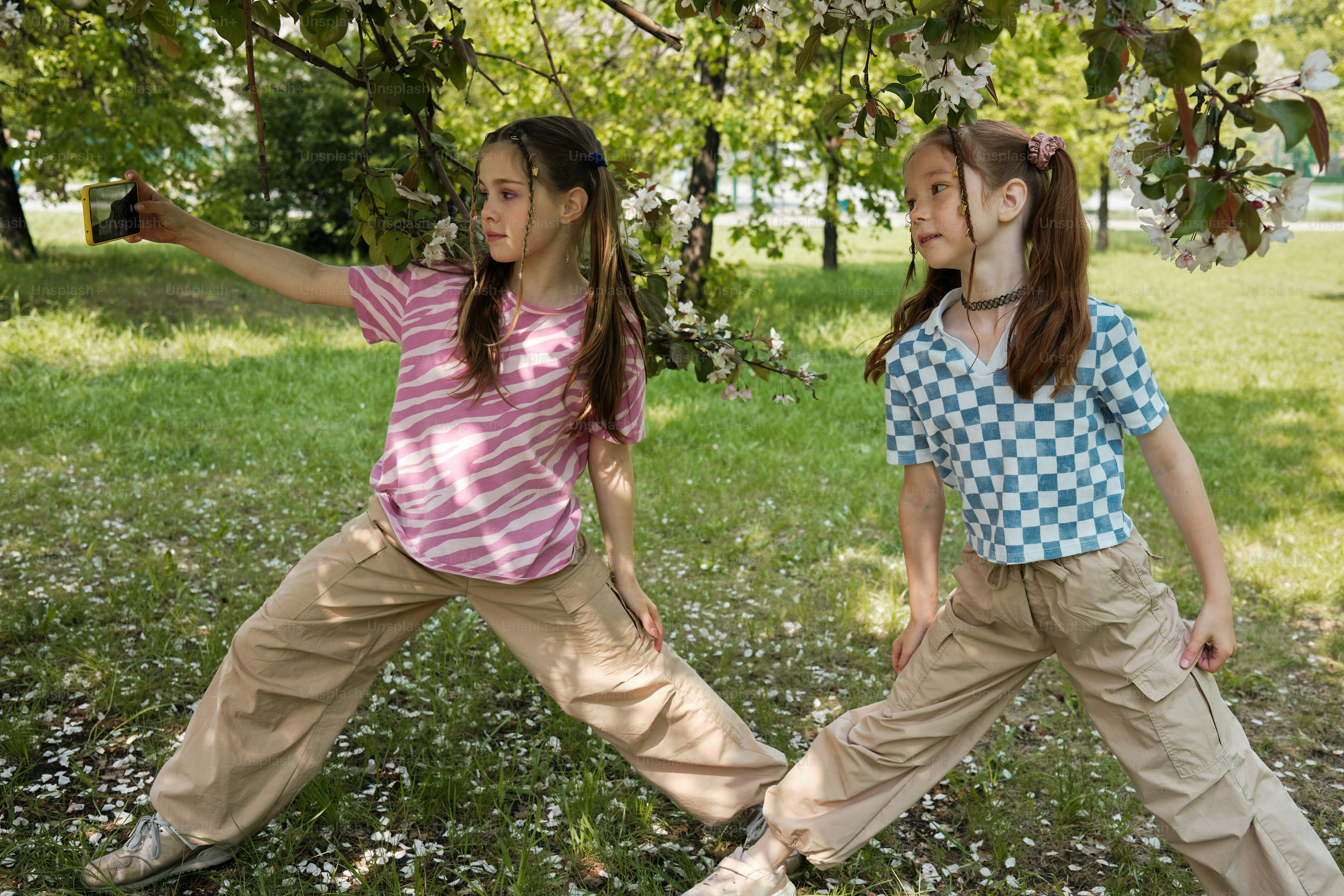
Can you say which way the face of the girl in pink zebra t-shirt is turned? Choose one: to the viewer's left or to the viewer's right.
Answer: to the viewer's left

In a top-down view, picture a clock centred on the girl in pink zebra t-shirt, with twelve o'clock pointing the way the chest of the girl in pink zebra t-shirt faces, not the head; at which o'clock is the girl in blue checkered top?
The girl in blue checkered top is roughly at 10 o'clock from the girl in pink zebra t-shirt.

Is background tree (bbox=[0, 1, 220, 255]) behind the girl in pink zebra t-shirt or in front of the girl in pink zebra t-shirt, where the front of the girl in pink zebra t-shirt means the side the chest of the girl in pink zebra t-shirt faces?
behind

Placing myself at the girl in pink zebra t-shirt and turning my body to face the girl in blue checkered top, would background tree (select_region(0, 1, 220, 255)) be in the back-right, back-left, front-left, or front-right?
back-left

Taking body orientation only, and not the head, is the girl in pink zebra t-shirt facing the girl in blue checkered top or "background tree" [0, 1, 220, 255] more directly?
the girl in blue checkered top

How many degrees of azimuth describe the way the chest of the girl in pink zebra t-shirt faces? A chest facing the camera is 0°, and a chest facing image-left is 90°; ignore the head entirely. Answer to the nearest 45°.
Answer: approximately 0°

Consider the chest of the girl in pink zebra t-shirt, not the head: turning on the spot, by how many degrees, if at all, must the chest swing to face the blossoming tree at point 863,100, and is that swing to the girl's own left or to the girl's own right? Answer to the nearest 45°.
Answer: approximately 90° to the girl's own left
